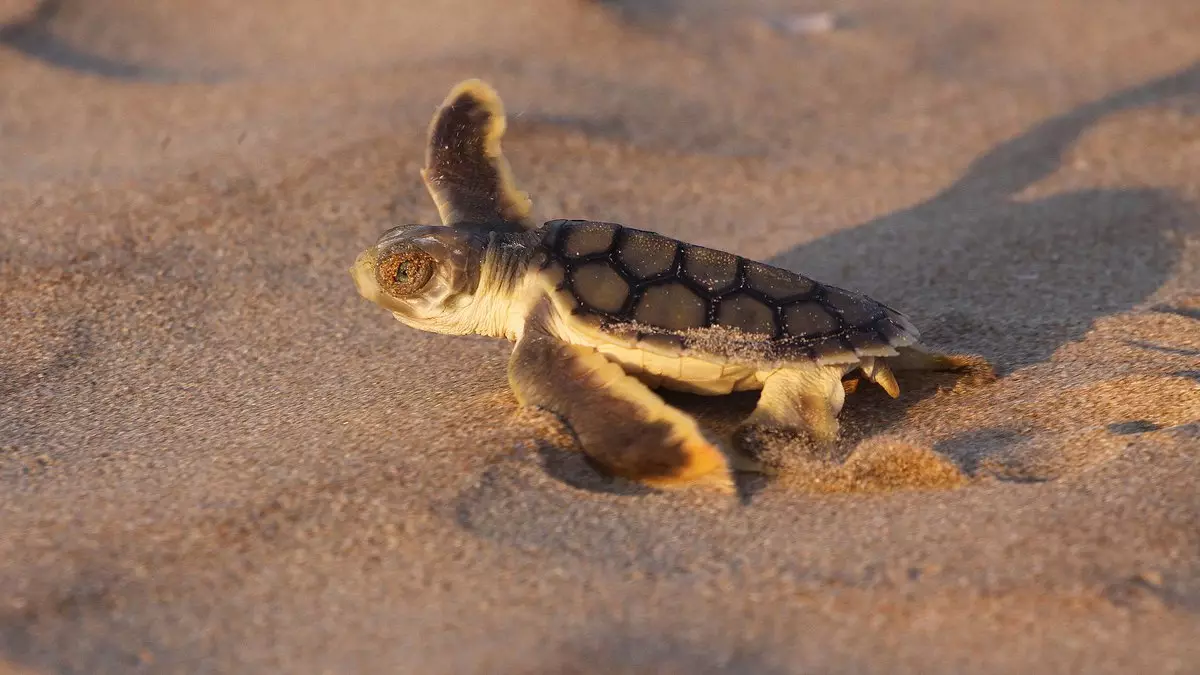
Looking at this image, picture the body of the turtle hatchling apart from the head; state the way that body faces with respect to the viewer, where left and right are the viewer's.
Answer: facing to the left of the viewer
